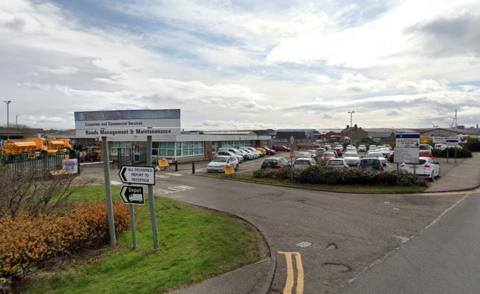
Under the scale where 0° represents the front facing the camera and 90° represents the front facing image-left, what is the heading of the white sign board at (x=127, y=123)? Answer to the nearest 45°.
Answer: approximately 0°

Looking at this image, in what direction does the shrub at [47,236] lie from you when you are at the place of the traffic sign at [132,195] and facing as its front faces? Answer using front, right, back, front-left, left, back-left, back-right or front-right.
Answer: right

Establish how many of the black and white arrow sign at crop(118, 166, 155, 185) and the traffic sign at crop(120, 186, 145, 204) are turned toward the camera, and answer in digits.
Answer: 2

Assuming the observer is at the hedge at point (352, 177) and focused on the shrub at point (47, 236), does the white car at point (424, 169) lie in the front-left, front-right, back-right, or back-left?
back-left

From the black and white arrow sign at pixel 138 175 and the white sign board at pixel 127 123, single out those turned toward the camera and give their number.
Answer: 2

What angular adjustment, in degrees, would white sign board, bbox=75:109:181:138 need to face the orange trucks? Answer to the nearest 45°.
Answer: approximately 180°

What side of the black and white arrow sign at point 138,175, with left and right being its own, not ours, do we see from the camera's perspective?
front

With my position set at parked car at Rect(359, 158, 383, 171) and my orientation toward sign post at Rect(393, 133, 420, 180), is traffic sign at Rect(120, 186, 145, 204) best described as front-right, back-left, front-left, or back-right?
front-right

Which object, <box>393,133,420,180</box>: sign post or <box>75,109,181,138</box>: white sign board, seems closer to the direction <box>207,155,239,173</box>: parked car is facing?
the white sign board

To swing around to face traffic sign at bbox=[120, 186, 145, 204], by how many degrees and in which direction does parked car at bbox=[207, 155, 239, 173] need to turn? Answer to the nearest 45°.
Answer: approximately 45° to its left

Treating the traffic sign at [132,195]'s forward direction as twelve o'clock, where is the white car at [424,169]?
The white car is roughly at 8 o'clock from the traffic sign.

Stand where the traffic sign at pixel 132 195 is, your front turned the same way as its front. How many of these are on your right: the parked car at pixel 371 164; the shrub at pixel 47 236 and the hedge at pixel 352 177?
1

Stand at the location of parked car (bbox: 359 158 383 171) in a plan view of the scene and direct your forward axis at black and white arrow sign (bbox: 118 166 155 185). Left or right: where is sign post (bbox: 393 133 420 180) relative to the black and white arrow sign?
left

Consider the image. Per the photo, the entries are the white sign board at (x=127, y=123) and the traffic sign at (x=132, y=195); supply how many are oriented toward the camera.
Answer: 2

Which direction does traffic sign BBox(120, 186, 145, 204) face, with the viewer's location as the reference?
facing the viewer

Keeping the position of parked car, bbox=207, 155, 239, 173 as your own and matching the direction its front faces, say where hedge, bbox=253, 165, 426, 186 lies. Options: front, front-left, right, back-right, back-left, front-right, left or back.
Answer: left

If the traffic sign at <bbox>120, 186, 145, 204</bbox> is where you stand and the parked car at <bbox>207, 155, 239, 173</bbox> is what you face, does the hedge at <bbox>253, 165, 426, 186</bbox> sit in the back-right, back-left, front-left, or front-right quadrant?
front-right

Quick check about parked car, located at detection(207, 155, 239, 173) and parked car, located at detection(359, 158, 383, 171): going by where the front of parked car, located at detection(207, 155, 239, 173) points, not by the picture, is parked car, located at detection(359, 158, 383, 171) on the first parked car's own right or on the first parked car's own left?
on the first parked car's own left

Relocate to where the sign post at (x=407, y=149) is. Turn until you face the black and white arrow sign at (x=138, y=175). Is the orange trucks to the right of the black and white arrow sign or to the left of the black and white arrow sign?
right

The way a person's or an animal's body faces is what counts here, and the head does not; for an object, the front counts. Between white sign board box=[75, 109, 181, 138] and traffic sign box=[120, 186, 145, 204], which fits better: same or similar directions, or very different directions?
same or similar directions

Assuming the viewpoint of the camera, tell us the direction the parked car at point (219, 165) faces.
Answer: facing the viewer and to the left of the viewer
